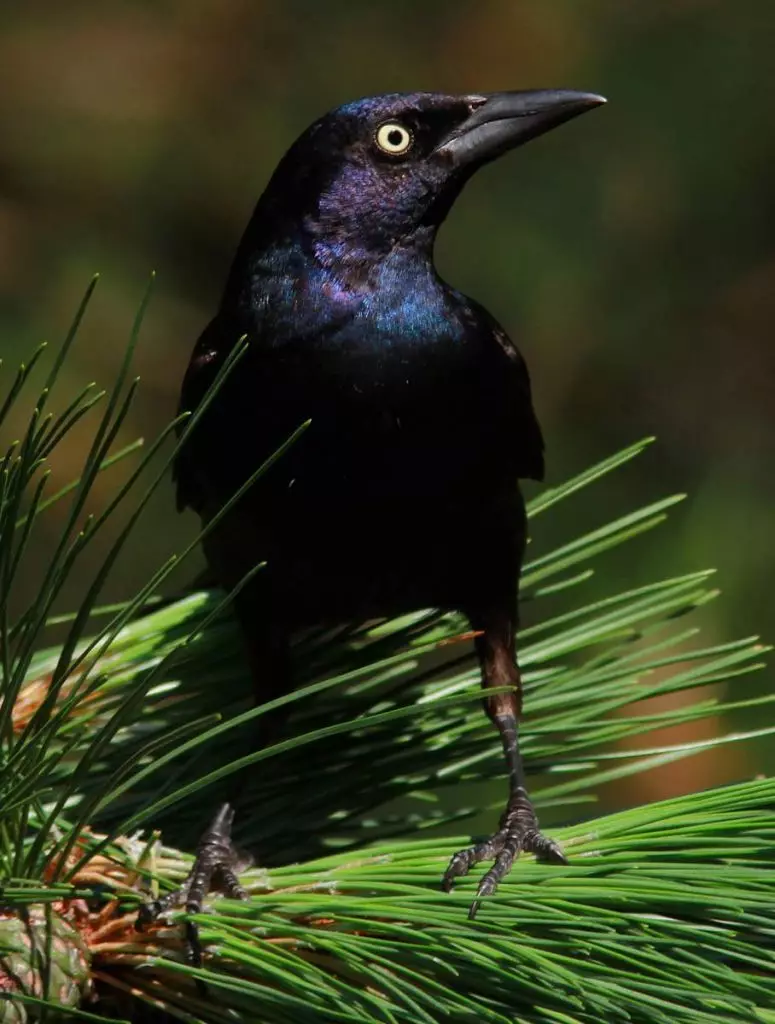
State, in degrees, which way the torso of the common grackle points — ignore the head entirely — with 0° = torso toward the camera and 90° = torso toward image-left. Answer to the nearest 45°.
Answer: approximately 0°
